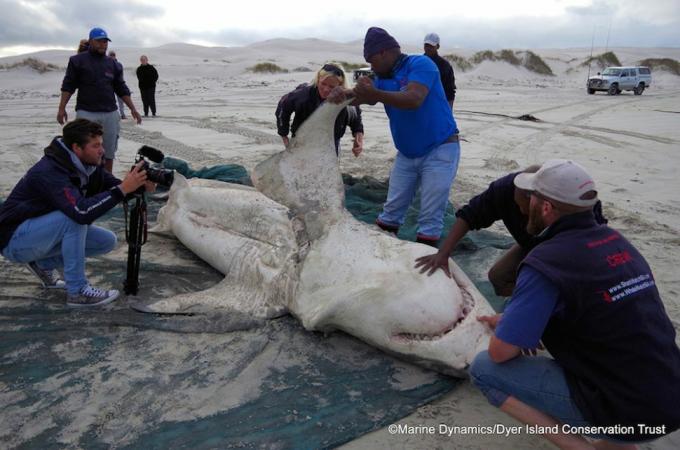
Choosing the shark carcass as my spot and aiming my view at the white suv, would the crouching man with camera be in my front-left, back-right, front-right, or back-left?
back-left

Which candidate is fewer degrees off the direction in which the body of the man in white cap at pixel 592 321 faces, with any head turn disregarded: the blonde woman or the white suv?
the blonde woman

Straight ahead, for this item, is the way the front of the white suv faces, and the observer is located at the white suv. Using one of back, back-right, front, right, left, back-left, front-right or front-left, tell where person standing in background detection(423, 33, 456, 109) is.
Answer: front-left

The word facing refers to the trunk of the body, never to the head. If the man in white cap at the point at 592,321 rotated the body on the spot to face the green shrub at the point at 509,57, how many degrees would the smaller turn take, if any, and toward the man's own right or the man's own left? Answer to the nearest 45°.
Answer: approximately 45° to the man's own right

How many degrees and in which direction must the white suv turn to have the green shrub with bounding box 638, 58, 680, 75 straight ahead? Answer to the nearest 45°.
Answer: approximately 135° to its right

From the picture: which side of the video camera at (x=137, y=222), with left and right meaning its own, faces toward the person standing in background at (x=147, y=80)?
left

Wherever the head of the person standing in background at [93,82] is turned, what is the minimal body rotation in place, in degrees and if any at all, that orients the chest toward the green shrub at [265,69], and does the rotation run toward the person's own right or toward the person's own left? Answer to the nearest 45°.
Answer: approximately 180°

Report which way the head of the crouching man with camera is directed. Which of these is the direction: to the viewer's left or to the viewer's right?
to the viewer's right

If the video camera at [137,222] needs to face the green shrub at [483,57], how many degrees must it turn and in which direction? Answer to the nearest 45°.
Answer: approximately 45° to its left

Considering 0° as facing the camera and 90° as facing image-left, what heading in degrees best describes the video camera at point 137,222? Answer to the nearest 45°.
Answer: approximately 270°

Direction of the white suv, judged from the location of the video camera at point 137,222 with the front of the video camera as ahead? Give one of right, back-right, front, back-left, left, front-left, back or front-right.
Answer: front-left

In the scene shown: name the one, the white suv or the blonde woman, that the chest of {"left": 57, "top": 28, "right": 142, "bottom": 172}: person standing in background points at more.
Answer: the blonde woman

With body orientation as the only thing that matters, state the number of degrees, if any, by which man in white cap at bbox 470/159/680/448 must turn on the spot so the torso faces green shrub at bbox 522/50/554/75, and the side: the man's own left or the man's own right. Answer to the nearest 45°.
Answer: approximately 45° to the man's own right

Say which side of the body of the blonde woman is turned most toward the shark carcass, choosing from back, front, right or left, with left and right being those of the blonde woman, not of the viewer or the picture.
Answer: front

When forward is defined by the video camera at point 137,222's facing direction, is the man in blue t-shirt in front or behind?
in front

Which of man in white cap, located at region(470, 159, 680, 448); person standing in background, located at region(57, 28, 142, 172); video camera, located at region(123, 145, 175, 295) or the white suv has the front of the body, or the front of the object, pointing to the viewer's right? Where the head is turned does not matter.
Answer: the video camera
